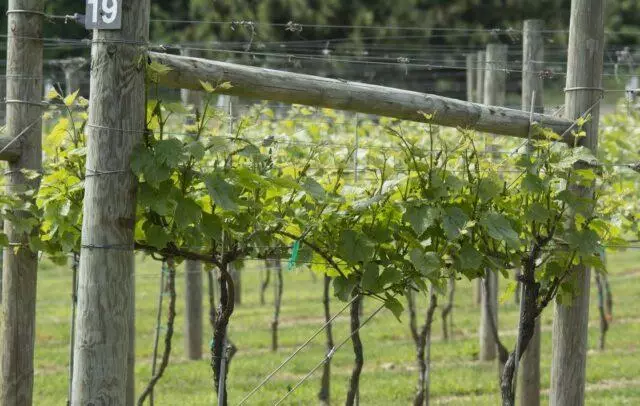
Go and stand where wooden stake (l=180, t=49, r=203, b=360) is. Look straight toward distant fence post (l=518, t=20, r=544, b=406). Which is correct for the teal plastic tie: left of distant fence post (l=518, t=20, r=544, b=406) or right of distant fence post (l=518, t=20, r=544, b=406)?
right

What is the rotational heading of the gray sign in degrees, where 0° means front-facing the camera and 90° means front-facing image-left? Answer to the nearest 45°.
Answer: approximately 0°

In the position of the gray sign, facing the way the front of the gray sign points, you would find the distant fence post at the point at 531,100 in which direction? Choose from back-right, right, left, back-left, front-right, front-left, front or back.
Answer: back-left

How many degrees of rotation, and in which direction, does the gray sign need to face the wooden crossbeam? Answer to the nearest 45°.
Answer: approximately 135° to its left

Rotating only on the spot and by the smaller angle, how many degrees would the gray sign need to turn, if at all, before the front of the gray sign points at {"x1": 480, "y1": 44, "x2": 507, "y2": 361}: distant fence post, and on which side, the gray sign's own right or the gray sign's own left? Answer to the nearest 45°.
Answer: approximately 135° to the gray sign's own left

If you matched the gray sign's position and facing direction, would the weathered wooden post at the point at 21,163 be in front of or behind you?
behind
